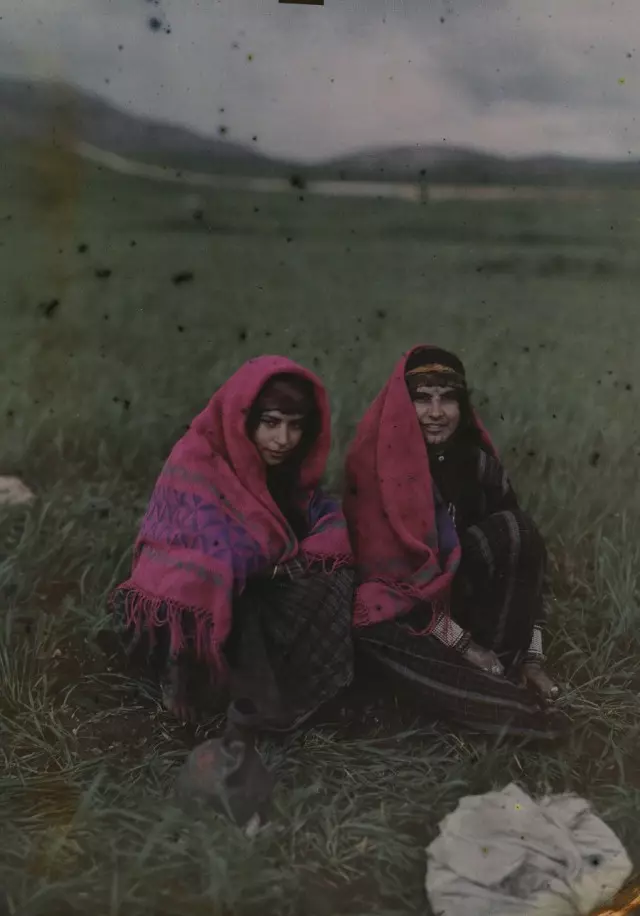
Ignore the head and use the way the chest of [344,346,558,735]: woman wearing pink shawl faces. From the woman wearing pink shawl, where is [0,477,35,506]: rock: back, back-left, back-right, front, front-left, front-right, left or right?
back-right

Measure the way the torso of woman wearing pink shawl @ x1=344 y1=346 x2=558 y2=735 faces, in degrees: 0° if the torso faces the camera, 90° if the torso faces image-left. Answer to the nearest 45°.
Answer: approximately 315°

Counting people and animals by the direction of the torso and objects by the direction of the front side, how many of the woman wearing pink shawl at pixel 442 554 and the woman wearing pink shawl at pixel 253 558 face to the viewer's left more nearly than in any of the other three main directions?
0

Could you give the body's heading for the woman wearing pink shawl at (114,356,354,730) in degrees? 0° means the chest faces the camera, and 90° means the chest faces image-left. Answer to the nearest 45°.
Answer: approximately 315°
